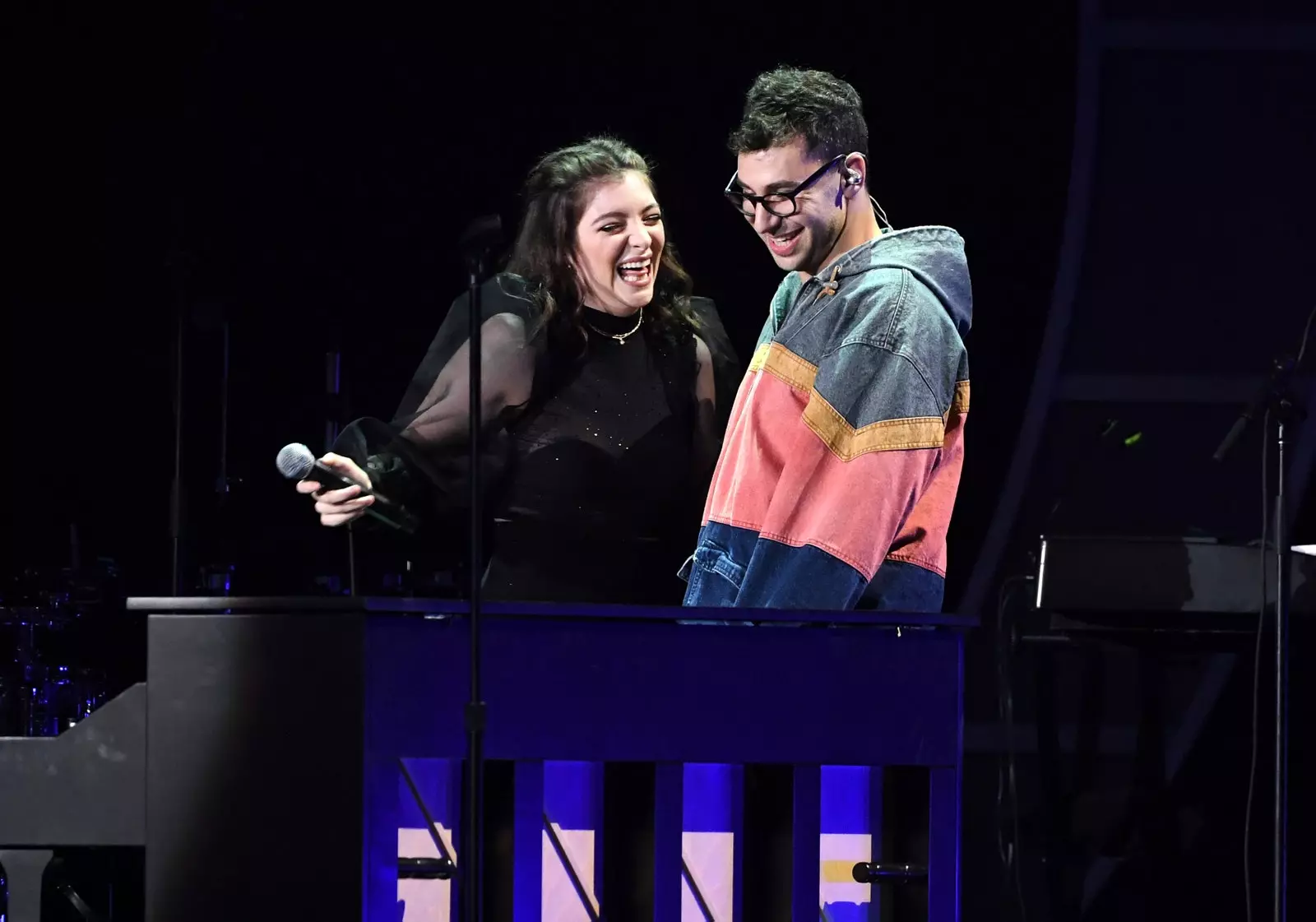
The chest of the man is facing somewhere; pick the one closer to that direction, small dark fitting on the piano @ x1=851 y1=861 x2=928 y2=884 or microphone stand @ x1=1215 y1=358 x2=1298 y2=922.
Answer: the small dark fitting on the piano

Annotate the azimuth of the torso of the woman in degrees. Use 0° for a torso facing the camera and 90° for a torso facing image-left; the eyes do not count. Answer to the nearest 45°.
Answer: approximately 315°

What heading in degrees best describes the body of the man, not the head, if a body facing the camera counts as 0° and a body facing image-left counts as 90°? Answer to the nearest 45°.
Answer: approximately 45°

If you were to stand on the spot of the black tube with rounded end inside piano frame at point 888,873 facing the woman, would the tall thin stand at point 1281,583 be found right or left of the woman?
right

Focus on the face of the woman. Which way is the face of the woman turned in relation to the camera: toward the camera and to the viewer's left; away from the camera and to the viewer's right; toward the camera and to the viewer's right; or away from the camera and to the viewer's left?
toward the camera and to the viewer's right

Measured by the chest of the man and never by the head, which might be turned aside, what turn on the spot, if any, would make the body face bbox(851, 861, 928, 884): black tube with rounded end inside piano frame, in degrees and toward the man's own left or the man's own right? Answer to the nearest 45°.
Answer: approximately 45° to the man's own left

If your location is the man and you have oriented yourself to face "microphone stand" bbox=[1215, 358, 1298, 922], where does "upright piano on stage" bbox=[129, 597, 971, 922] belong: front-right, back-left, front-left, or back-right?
back-right
